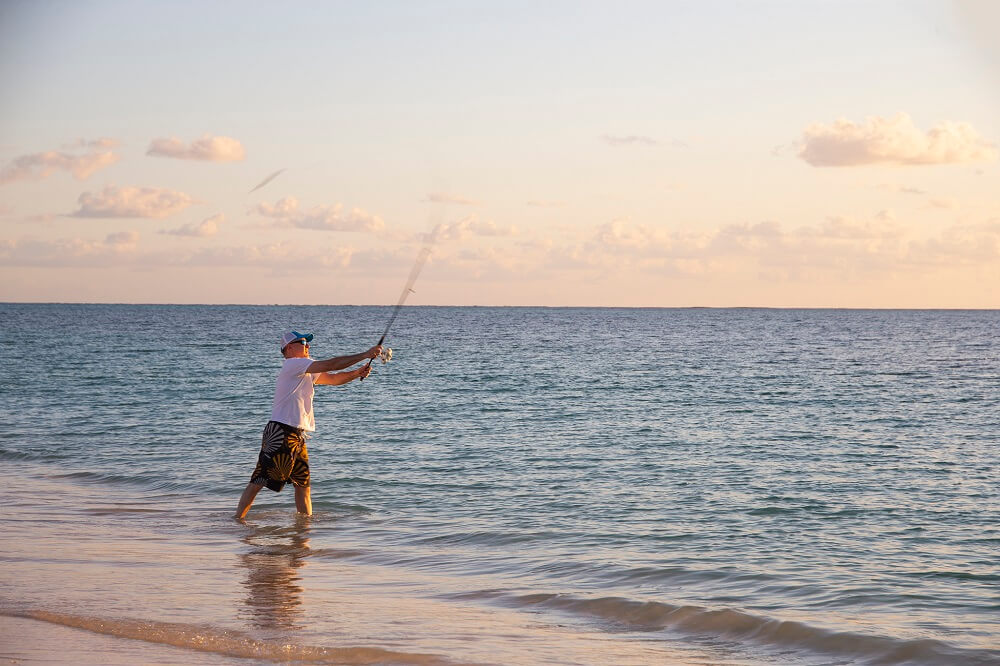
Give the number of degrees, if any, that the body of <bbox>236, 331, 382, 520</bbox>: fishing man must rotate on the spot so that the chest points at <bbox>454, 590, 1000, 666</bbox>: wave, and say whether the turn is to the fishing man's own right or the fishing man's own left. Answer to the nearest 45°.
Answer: approximately 45° to the fishing man's own right

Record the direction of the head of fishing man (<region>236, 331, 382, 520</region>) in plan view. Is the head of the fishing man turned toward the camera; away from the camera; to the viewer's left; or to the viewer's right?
to the viewer's right

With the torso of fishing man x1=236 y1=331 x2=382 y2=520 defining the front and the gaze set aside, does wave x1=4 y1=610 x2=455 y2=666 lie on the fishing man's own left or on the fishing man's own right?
on the fishing man's own right

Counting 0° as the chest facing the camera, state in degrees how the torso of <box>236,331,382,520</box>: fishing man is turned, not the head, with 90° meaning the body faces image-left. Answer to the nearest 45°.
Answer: approximately 270°
